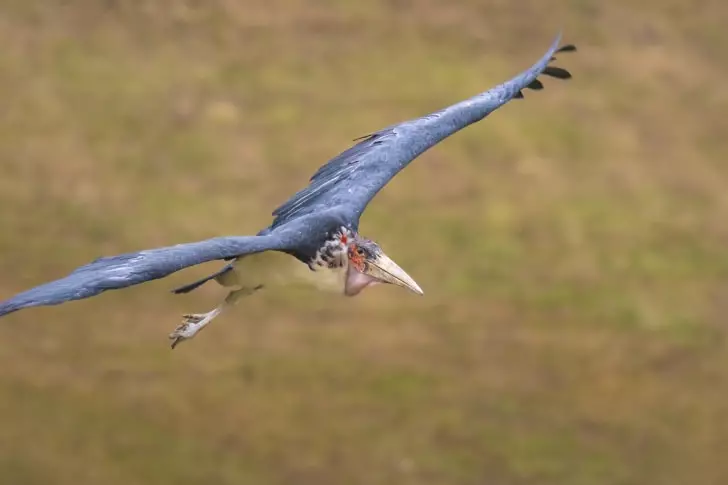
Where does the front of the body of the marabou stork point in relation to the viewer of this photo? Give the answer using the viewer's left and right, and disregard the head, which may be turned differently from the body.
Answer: facing the viewer and to the right of the viewer
